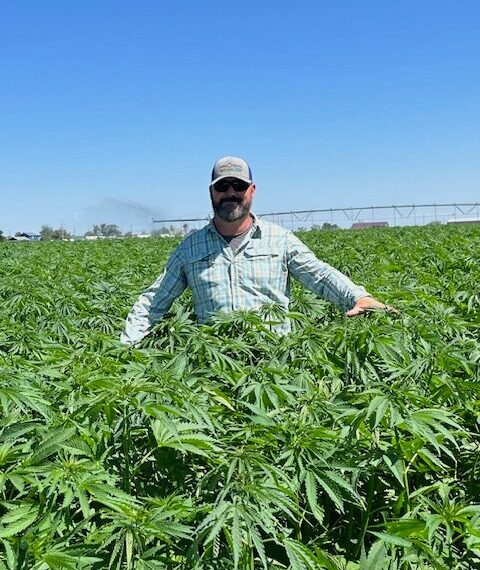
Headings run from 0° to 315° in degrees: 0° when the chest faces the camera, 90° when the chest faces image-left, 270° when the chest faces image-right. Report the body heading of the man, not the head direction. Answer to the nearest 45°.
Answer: approximately 0°
